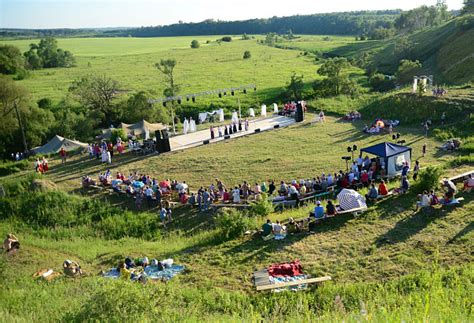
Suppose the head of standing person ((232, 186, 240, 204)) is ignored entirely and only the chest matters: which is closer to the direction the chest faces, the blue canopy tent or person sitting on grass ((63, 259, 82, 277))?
the blue canopy tent

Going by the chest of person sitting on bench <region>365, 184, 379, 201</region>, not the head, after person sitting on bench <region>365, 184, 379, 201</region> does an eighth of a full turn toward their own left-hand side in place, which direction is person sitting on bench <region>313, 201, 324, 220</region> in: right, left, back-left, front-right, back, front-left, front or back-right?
front-left

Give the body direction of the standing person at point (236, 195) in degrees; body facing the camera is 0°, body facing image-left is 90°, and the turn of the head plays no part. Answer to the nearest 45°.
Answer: approximately 180°

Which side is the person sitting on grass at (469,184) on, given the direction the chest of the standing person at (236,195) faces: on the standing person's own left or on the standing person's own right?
on the standing person's own right

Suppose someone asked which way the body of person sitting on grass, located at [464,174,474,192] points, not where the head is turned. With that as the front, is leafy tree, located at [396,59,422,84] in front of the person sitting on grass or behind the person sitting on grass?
in front

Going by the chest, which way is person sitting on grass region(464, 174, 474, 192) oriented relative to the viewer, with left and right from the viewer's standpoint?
facing away from the viewer and to the left of the viewer

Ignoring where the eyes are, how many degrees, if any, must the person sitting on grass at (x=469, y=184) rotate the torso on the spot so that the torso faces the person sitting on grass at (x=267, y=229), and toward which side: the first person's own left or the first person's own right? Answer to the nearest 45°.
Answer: approximately 90° to the first person's own left

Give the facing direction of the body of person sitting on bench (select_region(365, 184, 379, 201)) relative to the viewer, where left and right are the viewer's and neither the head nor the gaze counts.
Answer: facing away from the viewer and to the left of the viewer

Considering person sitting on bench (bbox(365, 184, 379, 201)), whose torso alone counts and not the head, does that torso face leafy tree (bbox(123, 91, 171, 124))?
yes
